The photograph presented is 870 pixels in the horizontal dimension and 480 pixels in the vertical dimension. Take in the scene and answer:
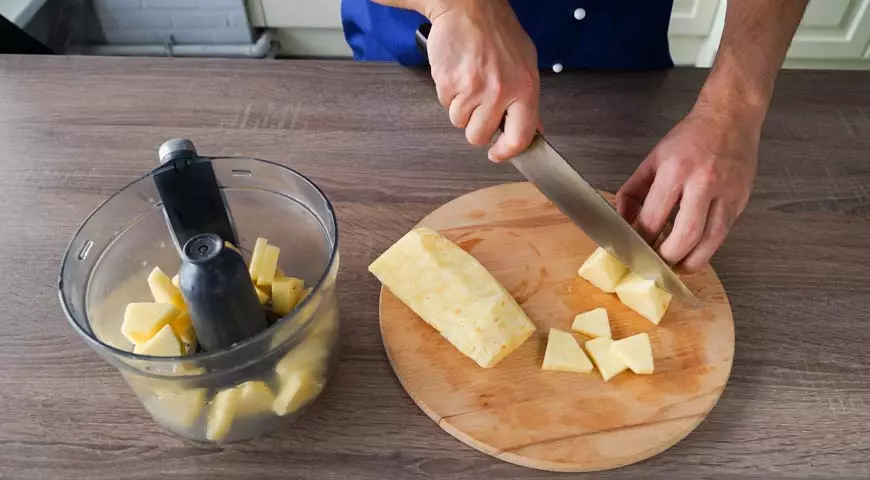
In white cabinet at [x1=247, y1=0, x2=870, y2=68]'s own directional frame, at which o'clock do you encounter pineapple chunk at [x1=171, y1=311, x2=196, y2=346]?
The pineapple chunk is roughly at 1 o'clock from the white cabinet.

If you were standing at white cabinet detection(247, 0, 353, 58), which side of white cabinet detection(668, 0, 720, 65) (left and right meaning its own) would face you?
right

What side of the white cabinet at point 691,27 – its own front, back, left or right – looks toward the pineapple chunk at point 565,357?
front

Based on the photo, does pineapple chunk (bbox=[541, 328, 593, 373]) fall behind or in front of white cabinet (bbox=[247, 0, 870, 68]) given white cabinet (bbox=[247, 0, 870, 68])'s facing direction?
in front

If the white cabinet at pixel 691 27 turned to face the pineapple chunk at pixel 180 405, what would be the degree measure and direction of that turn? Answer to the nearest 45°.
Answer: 0° — it already faces it

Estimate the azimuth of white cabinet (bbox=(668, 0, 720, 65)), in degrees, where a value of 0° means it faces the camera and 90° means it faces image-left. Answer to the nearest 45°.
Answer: approximately 0°

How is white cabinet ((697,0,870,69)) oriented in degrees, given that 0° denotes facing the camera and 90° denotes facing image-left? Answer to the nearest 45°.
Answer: approximately 0°

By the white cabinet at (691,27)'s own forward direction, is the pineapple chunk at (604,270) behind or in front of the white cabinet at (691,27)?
in front

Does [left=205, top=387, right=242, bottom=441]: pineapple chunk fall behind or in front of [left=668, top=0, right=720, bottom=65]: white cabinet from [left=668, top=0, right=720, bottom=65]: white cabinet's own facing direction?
in front

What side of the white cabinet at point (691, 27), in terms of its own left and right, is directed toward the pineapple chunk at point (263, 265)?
front

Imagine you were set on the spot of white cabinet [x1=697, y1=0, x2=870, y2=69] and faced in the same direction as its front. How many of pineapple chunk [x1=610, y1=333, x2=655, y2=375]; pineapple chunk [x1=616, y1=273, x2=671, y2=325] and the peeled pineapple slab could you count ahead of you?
3
